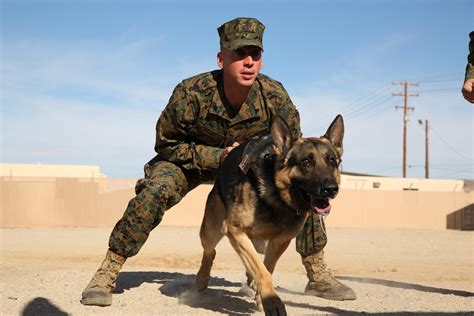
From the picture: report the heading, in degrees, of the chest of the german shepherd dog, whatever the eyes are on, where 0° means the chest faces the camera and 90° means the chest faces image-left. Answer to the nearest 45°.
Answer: approximately 315°
